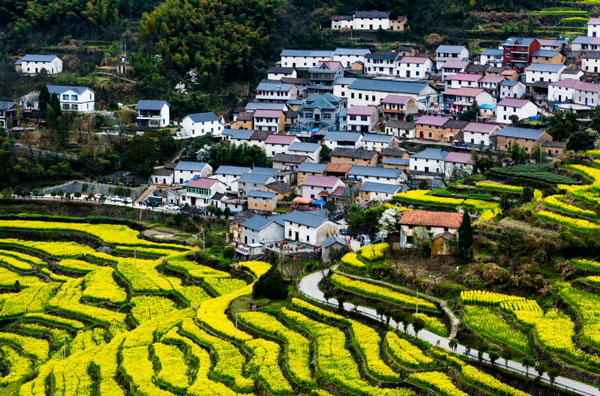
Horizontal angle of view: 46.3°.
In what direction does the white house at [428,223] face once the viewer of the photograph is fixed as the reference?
facing the viewer

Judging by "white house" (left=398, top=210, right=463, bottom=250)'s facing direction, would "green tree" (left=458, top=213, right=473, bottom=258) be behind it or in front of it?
in front

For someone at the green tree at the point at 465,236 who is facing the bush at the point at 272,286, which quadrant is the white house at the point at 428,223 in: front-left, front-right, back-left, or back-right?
front-right

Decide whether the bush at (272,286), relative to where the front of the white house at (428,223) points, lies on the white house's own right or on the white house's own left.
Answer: on the white house's own right

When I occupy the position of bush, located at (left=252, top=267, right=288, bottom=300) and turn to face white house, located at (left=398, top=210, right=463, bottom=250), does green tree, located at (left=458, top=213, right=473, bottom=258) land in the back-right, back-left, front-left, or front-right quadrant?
front-right

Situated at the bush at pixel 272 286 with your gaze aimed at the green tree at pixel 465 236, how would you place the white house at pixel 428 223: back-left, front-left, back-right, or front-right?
front-left
